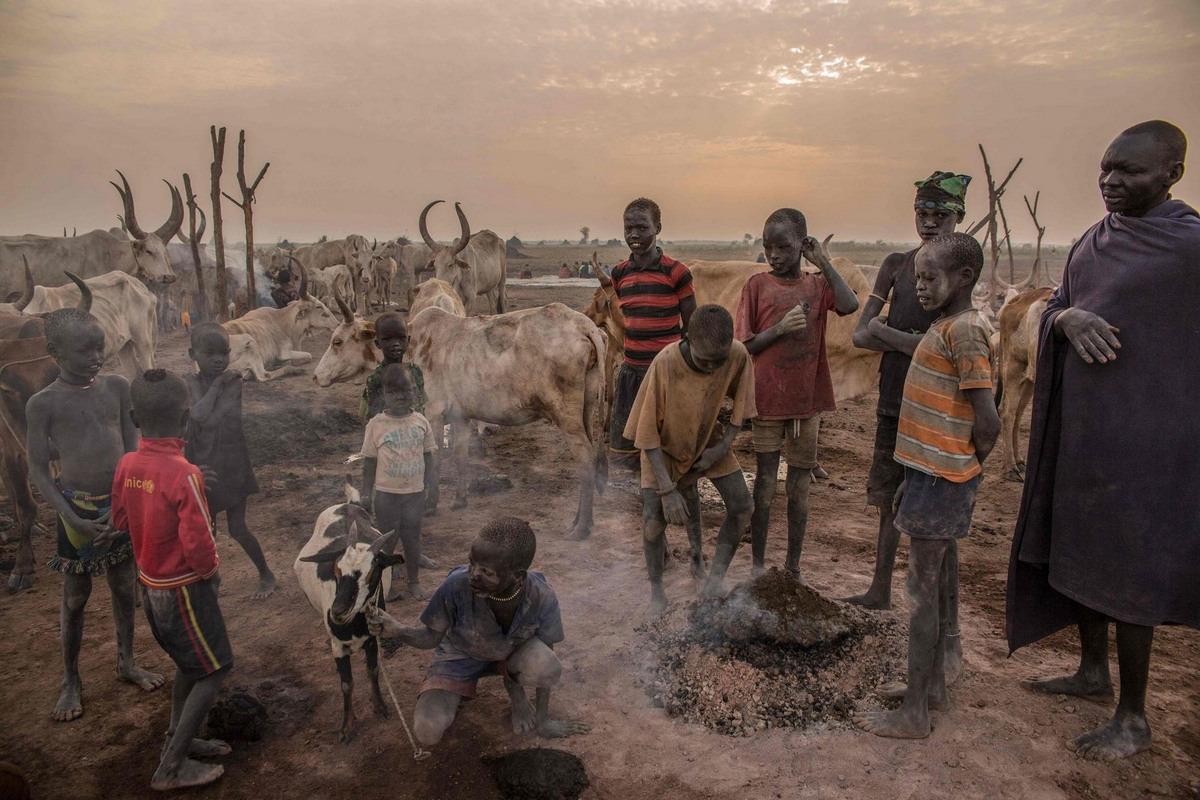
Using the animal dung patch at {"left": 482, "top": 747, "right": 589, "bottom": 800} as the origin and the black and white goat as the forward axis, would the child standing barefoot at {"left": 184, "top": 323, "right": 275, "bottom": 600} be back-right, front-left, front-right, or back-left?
front-right

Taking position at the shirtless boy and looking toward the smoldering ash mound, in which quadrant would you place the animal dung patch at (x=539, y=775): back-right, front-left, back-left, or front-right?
front-right

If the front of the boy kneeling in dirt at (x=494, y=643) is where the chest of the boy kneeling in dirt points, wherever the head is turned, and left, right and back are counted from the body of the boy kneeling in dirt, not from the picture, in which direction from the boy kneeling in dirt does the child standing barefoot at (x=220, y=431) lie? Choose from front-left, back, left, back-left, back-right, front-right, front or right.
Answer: back-right

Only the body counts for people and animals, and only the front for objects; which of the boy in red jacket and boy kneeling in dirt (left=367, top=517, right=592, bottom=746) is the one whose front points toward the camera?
the boy kneeling in dirt

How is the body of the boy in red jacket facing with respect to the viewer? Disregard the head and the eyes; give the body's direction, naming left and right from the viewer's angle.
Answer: facing away from the viewer and to the right of the viewer

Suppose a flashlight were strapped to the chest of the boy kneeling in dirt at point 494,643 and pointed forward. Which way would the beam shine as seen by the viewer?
toward the camera

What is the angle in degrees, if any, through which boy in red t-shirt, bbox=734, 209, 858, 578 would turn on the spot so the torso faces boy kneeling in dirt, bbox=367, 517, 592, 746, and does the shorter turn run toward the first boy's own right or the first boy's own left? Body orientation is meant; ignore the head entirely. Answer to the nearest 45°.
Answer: approximately 45° to the first boy's own right

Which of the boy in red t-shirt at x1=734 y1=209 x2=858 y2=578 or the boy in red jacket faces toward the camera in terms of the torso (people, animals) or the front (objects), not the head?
the boy in red t-shirt

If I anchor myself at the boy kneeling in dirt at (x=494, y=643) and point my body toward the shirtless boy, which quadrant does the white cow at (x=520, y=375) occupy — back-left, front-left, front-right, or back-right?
front-right

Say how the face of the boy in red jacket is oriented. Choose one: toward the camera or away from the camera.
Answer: away from the camera

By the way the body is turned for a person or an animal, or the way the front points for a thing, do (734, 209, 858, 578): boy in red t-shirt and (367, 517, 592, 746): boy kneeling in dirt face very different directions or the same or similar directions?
same or similar directions

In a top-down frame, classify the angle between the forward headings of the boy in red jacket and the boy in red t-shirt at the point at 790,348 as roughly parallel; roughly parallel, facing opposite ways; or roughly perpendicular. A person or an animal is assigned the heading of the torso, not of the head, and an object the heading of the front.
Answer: roughly parallel, facing opposite ways

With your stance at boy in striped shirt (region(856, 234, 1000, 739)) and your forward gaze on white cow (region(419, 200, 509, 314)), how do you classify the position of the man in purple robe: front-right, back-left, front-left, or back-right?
back-right

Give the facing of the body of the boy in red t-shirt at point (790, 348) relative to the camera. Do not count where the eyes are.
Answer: toward the camera
